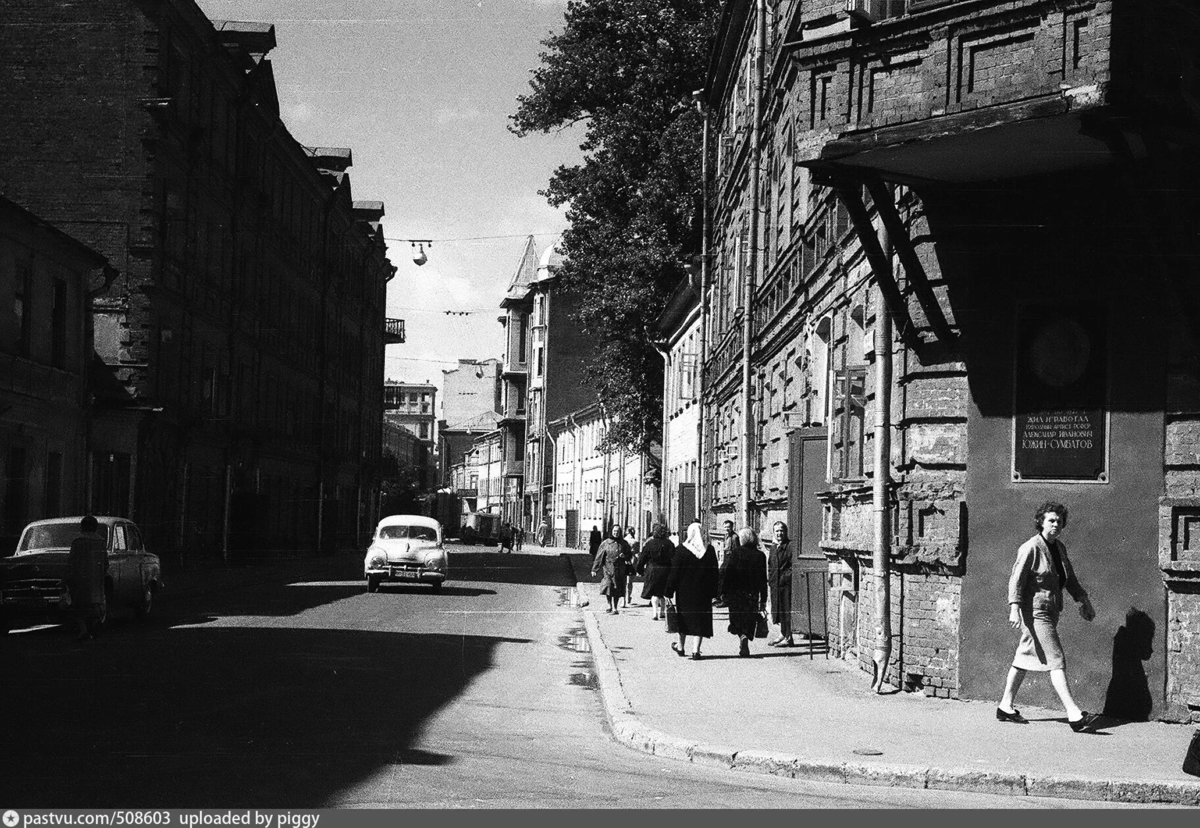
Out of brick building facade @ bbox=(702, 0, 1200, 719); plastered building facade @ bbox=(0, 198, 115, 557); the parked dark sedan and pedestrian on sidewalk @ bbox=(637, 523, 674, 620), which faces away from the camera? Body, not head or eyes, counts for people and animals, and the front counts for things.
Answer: the pedestrian on sidewalk

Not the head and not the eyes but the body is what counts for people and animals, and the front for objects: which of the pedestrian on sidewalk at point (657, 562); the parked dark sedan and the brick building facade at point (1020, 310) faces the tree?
the pedestrian on sidewalk

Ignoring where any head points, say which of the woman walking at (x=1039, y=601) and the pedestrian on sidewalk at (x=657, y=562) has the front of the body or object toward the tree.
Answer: the pedestrian on sidewalk

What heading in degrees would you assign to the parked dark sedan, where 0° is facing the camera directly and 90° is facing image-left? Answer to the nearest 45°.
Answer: approximately 45°

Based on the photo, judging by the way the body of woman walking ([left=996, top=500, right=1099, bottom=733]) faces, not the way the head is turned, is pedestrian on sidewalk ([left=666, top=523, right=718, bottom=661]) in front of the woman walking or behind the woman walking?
behind
